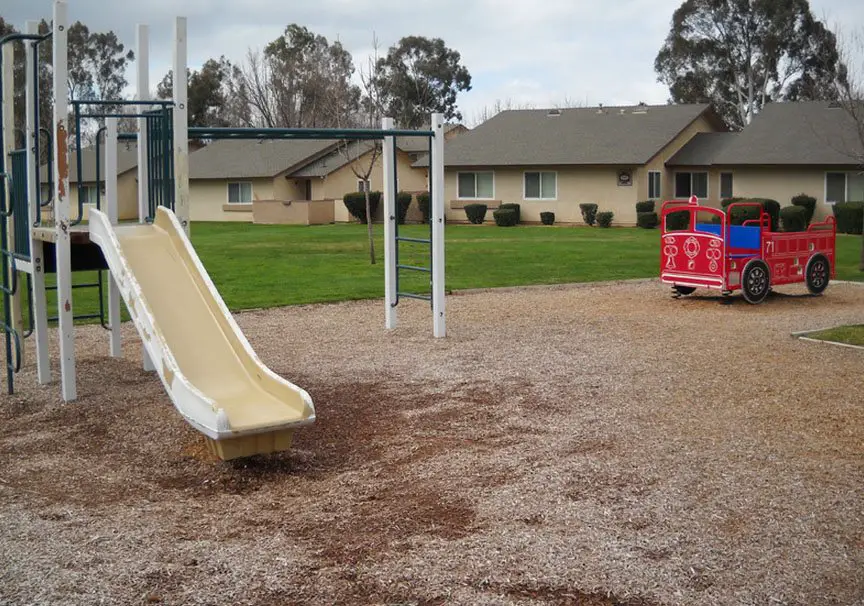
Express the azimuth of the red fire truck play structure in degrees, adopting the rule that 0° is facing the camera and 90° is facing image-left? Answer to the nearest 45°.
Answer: approximately 45°

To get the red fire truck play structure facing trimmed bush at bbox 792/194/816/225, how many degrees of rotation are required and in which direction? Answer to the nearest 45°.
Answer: approximately 135° to its right

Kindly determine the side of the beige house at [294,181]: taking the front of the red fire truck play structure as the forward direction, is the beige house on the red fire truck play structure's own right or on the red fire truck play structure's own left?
on the red fire truck play structure's own right

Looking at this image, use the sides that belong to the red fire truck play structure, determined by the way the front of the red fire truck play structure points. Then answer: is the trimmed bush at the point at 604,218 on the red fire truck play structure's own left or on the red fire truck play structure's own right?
on the red fire truck play structure's own right

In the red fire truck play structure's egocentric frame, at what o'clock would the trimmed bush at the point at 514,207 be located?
The trimmed bush is roughly at 4 o'clock from the red fire truck play structure.

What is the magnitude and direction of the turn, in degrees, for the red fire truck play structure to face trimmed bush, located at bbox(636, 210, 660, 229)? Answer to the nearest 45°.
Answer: approximately 135° to its right

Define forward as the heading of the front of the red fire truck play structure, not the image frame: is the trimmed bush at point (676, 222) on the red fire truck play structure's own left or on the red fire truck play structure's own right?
on the red fire truck play structure's own right

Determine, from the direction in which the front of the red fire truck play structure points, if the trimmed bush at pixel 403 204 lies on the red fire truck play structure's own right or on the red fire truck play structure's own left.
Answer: on the red fire truck play structure's own right

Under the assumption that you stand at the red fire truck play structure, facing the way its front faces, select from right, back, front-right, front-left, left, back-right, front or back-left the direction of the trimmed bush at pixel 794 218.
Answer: back-right
